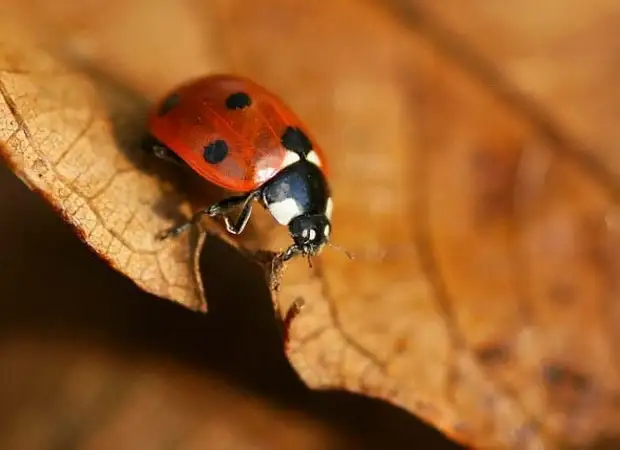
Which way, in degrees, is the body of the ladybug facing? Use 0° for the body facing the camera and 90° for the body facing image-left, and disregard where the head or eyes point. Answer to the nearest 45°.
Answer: approximately 315°
